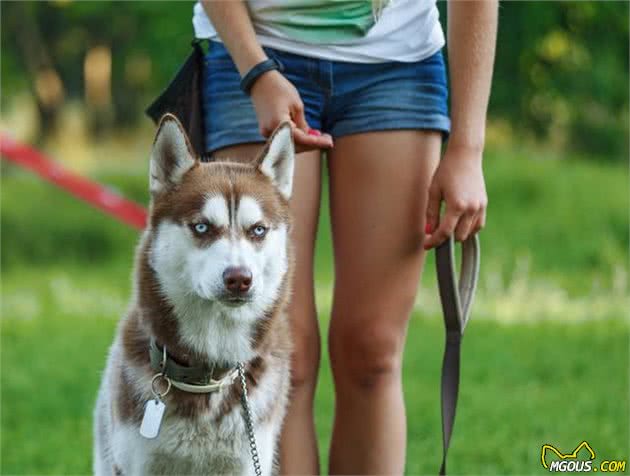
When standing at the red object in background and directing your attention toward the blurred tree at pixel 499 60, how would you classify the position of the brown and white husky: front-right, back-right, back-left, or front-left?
back-right

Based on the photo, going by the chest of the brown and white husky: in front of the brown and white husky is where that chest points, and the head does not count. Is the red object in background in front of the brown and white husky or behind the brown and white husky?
behind

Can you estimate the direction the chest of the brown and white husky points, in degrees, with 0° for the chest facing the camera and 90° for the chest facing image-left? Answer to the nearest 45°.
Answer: approximately 0°

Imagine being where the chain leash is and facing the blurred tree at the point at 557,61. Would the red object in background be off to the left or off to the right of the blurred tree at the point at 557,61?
left
